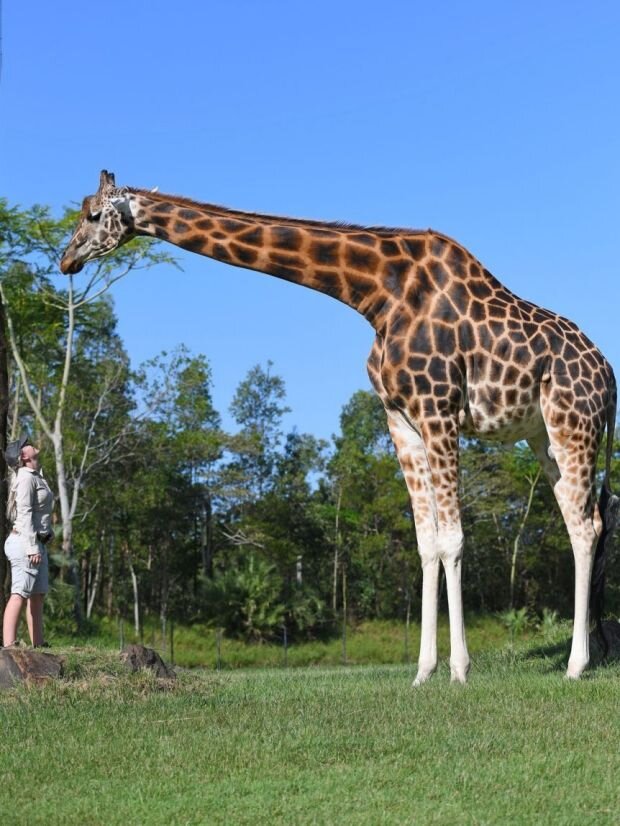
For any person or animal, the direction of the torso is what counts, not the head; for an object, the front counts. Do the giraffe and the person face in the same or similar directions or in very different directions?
very different directions

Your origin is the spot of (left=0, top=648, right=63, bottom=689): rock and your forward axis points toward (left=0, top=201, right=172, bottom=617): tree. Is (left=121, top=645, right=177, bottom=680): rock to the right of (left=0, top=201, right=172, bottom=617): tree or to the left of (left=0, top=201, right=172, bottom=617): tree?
right

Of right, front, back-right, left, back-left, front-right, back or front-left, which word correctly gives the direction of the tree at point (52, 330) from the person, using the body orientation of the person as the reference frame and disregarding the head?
left

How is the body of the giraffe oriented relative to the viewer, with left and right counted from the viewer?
facing to the left of the viewer

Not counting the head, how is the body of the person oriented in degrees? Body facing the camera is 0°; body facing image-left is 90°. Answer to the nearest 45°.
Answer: approximately 270°

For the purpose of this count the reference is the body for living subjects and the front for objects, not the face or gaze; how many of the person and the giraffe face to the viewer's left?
1

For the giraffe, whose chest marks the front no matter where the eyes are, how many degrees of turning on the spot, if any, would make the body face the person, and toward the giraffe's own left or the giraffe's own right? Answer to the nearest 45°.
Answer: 0° — it already faces them

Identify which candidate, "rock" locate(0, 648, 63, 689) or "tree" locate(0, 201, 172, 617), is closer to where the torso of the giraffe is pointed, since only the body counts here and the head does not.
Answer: the rock

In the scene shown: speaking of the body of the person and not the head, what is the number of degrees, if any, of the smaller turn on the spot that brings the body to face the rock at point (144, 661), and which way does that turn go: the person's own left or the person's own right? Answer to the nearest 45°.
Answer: approximately 45° to the person's own right

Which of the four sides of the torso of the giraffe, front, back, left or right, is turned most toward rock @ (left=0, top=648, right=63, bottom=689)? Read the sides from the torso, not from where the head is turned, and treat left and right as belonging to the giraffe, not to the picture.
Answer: front

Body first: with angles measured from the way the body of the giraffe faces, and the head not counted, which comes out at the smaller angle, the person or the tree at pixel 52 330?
the person

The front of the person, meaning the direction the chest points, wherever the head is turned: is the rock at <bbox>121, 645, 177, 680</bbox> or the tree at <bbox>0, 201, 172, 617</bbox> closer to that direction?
the rock

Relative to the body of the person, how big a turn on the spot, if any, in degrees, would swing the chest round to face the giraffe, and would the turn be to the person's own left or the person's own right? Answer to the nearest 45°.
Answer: approximately 45° to the person's own right
